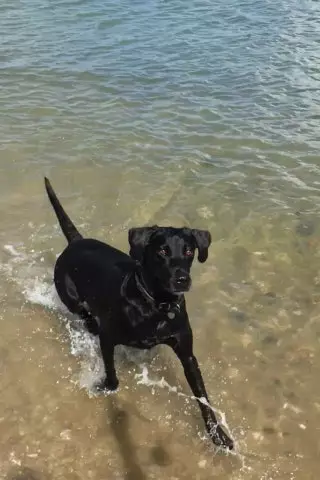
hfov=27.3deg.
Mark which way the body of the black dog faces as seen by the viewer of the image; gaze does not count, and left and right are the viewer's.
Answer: facing the viewer and to the right of the viewer
